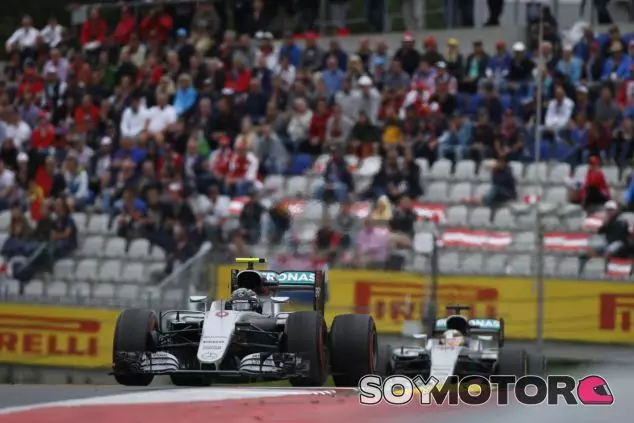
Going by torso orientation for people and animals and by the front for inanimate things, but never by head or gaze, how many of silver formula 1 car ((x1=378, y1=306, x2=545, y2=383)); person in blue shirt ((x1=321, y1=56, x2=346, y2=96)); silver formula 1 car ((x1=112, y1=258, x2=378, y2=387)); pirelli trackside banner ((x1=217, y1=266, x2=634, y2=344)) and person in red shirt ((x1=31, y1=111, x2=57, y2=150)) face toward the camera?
5

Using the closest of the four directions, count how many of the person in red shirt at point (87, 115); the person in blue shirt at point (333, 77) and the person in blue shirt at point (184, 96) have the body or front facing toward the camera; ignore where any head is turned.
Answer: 3

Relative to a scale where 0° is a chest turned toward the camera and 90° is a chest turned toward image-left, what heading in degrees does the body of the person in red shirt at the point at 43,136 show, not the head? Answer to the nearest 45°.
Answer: approximately 0°

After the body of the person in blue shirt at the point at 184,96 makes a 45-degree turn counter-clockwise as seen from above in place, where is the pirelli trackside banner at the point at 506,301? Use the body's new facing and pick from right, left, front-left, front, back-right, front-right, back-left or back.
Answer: front

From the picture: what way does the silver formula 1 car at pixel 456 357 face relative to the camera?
toward the camera

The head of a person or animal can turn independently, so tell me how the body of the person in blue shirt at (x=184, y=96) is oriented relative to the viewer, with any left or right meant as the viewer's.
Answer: facing the viewer

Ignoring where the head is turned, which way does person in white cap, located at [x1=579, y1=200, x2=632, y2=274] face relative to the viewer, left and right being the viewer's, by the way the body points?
facing the viewer and to the left of the viewer

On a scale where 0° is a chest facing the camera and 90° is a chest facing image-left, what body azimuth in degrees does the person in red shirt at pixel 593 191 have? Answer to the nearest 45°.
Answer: approximately 45°

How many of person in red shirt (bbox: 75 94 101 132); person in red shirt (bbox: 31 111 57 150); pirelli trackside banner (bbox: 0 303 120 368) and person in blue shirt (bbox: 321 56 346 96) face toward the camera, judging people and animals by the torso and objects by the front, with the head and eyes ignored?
4

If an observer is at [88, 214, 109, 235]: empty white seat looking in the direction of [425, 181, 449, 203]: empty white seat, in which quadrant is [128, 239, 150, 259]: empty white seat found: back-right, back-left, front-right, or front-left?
front-right
